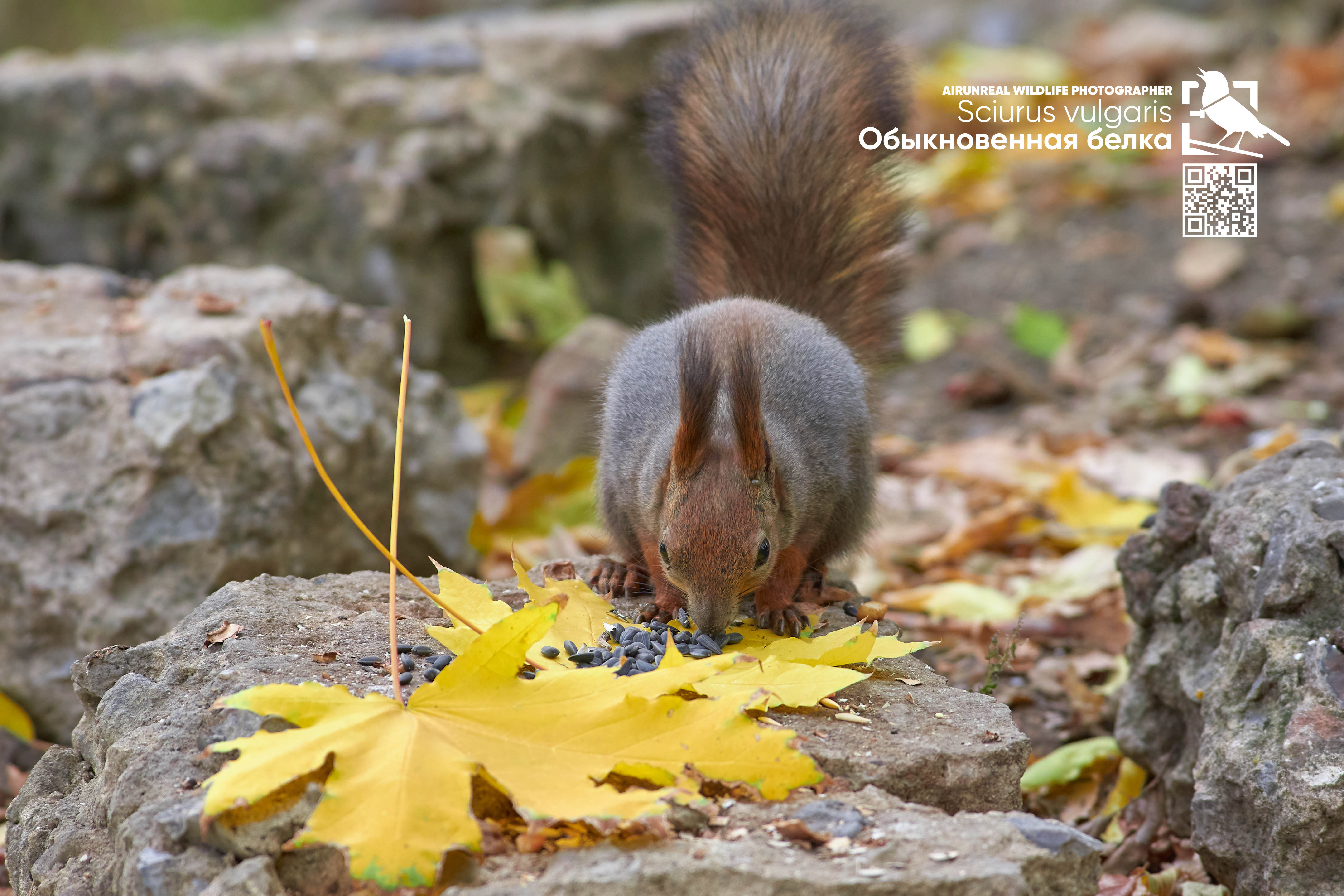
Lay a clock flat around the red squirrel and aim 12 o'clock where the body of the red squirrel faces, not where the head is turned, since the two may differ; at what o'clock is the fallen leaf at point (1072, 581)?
The fallen leaf is roughly at 8 o'clock from the red squirrel.

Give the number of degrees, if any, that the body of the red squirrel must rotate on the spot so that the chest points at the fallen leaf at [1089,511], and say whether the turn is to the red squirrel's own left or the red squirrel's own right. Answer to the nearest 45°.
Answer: approximately 135° to the red squirrel's own left

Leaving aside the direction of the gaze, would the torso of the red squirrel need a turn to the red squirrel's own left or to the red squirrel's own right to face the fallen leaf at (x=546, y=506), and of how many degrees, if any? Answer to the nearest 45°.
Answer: approximately 135° to the red squirrel's own right

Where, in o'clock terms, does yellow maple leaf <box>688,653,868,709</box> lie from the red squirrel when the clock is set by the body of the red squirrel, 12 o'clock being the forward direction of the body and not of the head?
The yellow maple leaf is roughly at 12 o'clock from the red squirrel.

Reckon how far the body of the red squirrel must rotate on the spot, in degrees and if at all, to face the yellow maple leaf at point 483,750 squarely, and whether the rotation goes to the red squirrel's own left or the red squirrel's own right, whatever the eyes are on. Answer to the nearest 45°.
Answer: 0° — it already faces it

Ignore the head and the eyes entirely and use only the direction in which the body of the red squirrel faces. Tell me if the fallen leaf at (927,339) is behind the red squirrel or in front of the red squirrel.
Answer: behind

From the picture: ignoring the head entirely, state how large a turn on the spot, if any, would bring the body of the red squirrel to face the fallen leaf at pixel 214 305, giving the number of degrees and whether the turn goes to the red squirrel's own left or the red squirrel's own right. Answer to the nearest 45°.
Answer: approximately 90° to the red squirrel's own right

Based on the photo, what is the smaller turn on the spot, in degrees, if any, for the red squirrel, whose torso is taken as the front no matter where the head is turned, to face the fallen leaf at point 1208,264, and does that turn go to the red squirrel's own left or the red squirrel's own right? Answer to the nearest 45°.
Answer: approximately 135° to the red squirrel's own left

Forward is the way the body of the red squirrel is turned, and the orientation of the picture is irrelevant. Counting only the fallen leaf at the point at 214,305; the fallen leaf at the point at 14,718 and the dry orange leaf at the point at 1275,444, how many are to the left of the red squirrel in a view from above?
1

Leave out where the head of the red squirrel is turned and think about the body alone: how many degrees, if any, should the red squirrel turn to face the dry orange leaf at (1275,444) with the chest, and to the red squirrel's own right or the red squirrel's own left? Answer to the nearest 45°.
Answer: approximately 90° to the red squirrel's own left

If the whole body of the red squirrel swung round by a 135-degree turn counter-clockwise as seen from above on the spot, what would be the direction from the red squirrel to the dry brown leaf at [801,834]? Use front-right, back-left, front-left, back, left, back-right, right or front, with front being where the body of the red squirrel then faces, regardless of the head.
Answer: back-right

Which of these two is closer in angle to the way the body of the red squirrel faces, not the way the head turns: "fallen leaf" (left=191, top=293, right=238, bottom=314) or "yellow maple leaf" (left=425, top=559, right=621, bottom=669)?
the yellow maple leaf

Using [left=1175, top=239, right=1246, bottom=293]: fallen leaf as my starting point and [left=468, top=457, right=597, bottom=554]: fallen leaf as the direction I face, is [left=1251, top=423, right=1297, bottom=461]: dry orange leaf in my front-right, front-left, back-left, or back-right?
front-left

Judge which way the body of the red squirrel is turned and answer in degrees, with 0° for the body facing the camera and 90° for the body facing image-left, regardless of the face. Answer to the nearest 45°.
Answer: approximately 0°
